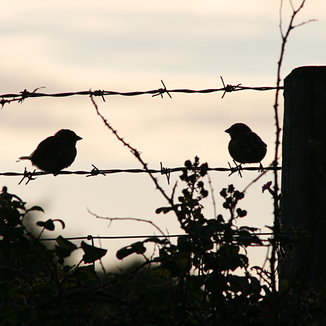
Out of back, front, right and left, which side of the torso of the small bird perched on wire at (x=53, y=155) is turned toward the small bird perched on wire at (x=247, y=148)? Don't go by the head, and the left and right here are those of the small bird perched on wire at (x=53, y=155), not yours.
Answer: front

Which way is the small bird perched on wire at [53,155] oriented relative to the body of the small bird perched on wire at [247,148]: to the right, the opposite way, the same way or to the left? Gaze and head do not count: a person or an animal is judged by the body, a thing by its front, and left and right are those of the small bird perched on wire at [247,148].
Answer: the opposite way

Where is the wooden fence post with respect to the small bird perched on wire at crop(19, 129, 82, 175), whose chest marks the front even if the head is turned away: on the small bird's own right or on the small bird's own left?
on the small bird's own right

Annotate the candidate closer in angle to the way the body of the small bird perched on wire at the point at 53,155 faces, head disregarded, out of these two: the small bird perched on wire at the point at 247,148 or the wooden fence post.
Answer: the small bird perched on wire

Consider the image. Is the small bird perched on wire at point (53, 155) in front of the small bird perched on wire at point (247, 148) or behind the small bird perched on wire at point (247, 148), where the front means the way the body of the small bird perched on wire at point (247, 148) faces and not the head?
in front

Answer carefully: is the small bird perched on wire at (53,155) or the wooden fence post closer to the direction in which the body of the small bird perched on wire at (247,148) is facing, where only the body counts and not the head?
the small bird perched on wire

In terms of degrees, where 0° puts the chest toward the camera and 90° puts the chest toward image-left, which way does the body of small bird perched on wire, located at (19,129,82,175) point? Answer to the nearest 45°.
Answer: approximately 270°

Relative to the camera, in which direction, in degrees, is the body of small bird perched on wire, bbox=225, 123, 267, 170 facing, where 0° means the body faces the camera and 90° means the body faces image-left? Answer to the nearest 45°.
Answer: approximately 90°
